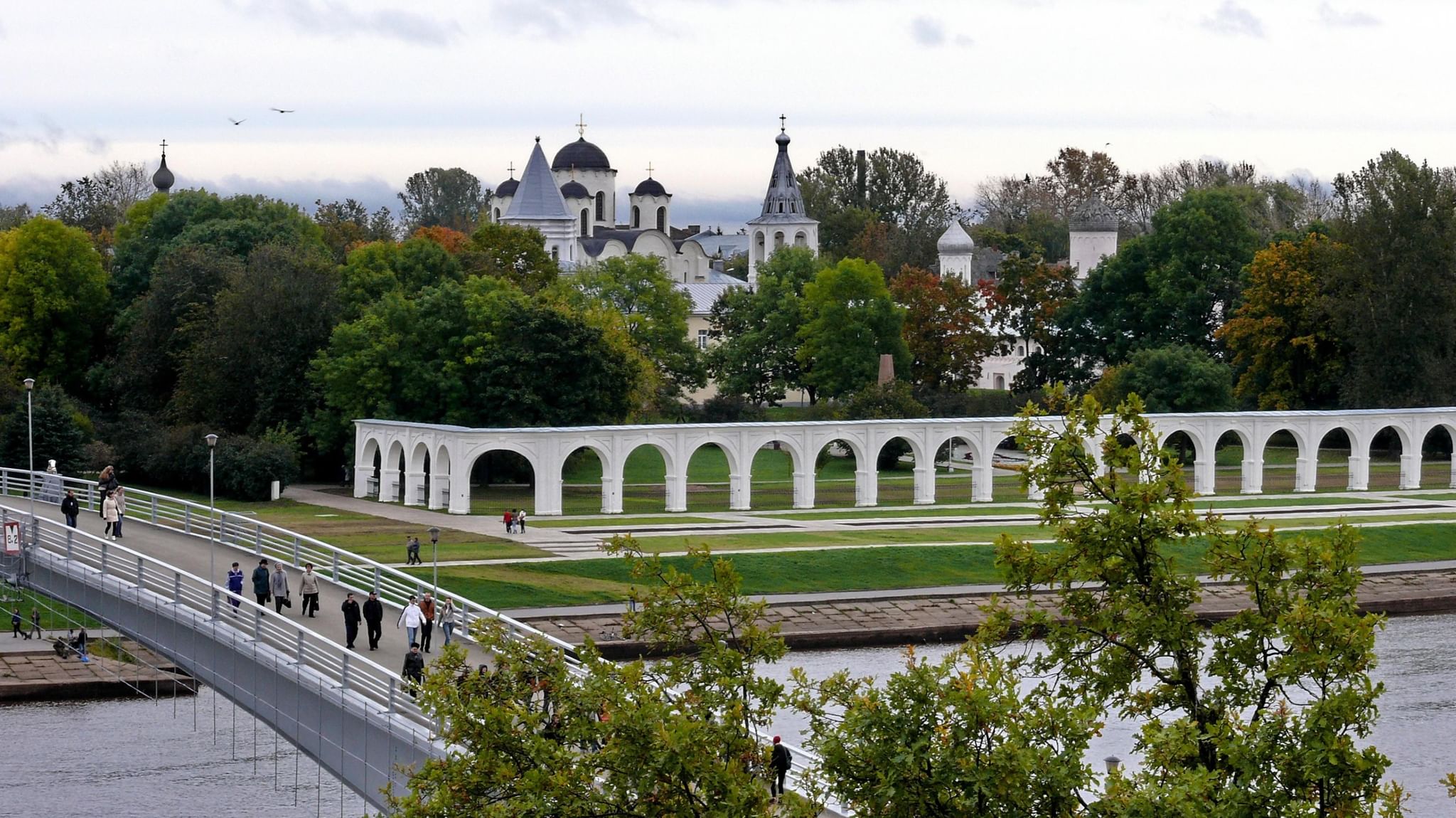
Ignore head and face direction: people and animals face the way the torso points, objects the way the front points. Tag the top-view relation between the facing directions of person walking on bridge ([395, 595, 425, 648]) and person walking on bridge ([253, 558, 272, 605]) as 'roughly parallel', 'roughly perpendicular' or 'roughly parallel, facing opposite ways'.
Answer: roughly parallel

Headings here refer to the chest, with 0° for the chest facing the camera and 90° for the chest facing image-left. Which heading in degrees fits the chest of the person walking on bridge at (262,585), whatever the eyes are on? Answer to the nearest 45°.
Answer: approximately 315°

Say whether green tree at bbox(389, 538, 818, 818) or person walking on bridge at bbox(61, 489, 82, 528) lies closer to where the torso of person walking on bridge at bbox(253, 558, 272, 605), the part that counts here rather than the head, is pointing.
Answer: the green tree

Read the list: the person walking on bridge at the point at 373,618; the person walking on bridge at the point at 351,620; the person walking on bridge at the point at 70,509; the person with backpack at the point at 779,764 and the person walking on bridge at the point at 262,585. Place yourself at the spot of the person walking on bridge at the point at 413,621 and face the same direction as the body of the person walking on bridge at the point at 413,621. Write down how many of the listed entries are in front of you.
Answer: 1

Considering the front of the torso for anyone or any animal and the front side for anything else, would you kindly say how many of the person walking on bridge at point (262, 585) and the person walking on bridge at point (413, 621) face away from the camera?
0

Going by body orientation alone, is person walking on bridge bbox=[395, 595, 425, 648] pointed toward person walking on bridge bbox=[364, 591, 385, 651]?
no

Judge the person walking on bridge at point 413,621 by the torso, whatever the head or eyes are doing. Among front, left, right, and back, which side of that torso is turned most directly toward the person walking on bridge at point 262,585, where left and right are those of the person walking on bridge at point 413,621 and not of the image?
back

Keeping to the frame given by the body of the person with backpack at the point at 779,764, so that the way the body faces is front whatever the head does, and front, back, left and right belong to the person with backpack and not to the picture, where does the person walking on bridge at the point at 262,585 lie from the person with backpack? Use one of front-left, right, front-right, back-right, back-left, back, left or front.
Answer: front

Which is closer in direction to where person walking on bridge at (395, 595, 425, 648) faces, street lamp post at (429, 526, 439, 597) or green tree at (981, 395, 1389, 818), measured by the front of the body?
the green tree

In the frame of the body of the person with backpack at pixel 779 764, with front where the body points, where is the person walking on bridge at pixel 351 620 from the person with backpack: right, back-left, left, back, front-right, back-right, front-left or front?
front

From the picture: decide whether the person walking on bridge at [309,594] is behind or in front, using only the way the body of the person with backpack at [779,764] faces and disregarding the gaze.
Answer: in front

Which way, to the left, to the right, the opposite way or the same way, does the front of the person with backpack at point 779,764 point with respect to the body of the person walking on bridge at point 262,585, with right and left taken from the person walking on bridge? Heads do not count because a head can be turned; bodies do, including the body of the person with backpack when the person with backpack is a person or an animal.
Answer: the opposite way

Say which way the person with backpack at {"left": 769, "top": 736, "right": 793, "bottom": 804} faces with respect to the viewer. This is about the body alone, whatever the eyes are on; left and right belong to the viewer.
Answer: facing away from the viewer and to the left of the viewer

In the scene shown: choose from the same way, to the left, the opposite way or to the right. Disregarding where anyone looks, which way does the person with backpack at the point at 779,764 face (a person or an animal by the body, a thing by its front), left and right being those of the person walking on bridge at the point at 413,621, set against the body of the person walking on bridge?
the opposite way

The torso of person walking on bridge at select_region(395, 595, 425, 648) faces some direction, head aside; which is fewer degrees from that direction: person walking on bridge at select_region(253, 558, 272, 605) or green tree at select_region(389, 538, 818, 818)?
the green tree

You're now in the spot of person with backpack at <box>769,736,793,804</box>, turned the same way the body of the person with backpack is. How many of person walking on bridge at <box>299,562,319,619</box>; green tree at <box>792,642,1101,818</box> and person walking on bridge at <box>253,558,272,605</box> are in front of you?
2
